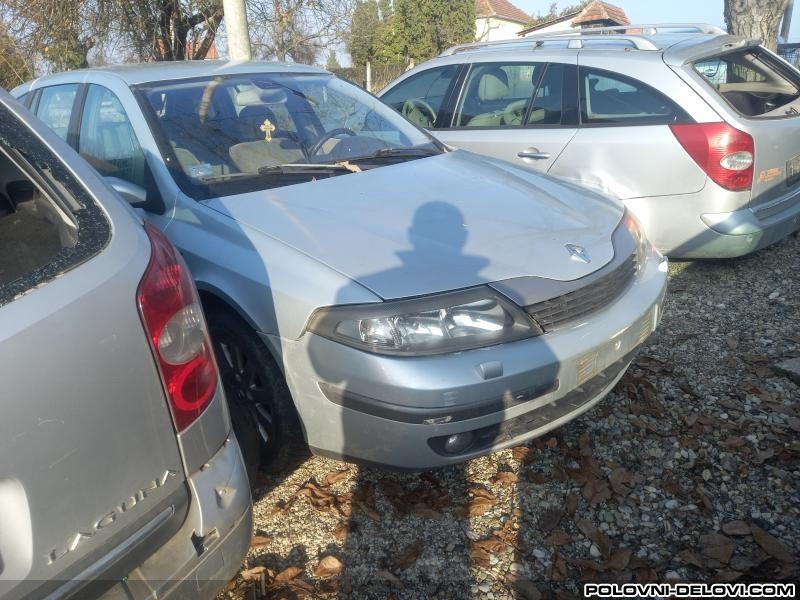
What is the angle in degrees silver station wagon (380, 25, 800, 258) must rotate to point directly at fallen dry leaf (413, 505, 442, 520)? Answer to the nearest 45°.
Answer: approximately 135° to its left

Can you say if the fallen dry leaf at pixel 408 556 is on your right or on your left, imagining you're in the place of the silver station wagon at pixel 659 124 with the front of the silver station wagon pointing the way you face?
on your left

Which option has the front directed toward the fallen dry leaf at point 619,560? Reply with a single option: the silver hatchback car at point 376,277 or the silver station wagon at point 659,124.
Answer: the silver hatchback car at point 376,277

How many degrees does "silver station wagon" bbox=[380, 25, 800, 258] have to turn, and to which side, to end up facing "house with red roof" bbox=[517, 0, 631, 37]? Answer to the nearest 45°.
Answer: approximately 45° to its right

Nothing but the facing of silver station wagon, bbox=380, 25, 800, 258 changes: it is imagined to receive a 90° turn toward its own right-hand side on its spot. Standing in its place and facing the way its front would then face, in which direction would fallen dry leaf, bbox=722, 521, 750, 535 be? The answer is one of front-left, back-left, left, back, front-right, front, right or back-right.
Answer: back-right

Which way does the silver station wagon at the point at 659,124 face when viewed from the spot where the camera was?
facing away from the viewer and to the left of the viewer

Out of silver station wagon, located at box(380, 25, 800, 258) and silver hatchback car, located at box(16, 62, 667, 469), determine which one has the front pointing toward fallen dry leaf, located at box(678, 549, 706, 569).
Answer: silver hatchback car, located at box(16, 62, 667, 469)

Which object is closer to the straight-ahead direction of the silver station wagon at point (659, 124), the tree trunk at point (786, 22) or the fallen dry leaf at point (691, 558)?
the tree trunk

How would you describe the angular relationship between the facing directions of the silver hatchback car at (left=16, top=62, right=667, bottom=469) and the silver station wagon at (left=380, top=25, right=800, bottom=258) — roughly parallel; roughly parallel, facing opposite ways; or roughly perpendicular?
roughly parallel, facing opposite ways

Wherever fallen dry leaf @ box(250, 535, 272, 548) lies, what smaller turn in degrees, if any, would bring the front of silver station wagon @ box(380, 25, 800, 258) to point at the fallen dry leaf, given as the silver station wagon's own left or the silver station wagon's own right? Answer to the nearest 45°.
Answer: approximately 90° to the silver station wagon's own left

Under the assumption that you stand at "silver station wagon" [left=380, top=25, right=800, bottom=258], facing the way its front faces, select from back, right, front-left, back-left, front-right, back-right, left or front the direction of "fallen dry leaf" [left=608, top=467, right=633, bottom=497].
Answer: back-left

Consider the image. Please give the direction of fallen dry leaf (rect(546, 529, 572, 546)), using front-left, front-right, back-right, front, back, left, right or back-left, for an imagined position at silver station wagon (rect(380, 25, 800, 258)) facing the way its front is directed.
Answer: back-left

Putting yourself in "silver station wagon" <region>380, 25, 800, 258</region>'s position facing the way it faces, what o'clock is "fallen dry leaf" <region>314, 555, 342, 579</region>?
The fallen dry leaf is roughly at 8 o'clock from the silver station wagon.

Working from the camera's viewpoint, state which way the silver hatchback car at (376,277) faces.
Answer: facing the viewer and to the right of the viewer

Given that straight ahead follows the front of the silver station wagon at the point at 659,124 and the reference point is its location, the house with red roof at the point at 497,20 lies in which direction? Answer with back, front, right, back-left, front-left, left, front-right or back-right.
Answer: front-right
